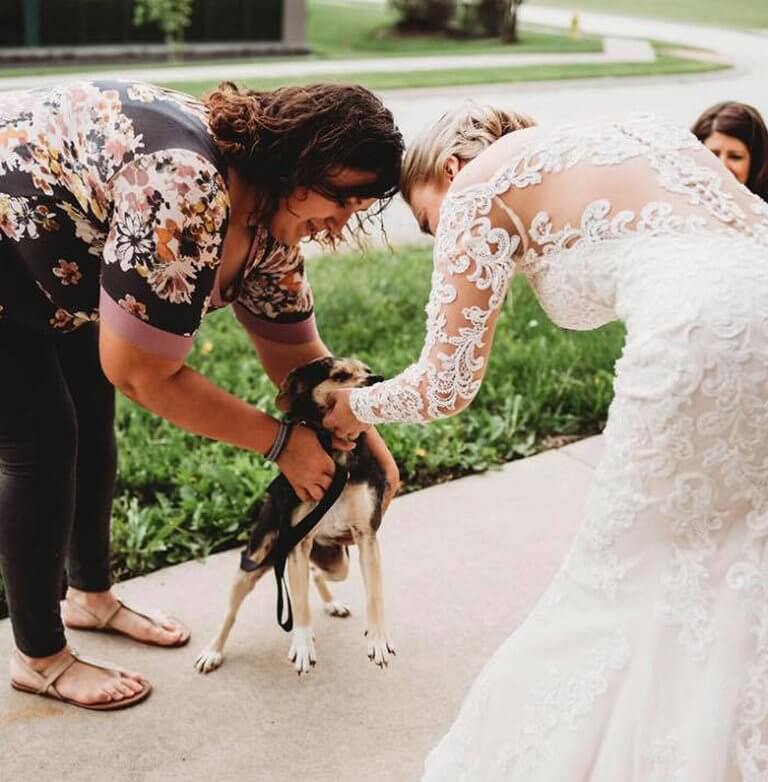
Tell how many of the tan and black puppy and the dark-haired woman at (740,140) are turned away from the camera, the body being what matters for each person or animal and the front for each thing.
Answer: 0

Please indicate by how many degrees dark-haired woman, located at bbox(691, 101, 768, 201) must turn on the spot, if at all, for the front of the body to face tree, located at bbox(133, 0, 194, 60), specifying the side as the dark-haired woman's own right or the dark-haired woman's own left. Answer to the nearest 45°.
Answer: approximately 90° to the dark-haired woman's own right

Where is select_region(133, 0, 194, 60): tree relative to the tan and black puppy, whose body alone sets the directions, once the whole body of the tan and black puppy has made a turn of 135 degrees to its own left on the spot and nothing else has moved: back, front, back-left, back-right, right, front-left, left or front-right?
front

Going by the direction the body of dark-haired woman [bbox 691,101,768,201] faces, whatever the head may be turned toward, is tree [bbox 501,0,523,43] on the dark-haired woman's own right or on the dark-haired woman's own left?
on the dark-haired woman's own right

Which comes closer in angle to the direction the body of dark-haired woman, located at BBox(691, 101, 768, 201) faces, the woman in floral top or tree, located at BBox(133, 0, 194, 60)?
the woman in floral top

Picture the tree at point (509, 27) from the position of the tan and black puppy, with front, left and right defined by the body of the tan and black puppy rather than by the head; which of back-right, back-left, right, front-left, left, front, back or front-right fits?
back-left

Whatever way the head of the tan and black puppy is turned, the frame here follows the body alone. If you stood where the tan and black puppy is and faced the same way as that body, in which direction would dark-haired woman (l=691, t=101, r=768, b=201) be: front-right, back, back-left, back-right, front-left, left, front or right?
left

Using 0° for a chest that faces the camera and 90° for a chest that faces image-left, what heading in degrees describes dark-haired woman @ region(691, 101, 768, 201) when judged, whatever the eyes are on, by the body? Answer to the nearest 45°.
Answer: approximately 45°

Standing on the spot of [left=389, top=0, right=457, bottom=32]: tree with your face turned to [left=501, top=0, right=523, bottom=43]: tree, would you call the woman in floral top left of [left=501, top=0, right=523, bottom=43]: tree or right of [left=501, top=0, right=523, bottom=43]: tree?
right

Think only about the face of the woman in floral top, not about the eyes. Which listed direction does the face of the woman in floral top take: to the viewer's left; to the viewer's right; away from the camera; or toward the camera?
to the viewer's right

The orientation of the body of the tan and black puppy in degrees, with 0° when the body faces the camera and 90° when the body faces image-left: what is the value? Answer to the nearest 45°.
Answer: approximately 315°
